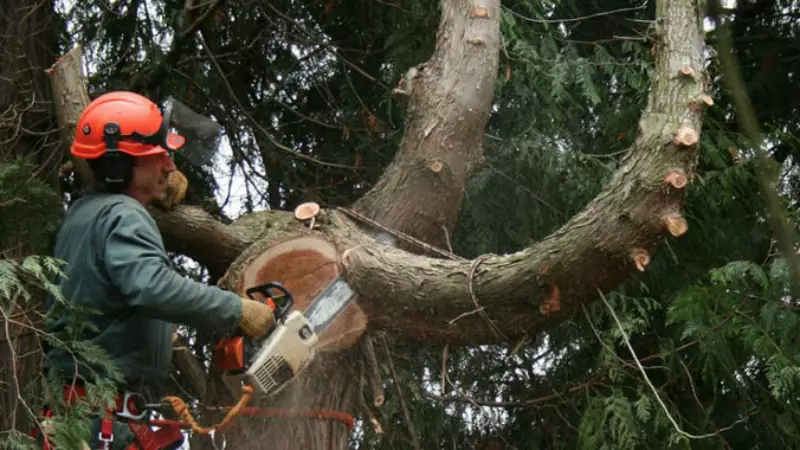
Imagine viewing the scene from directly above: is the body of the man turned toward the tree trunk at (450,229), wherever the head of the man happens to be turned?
yes

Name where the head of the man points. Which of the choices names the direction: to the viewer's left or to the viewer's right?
to the viewer's right

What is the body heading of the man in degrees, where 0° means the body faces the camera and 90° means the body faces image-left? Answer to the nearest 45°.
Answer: approximately 270°
